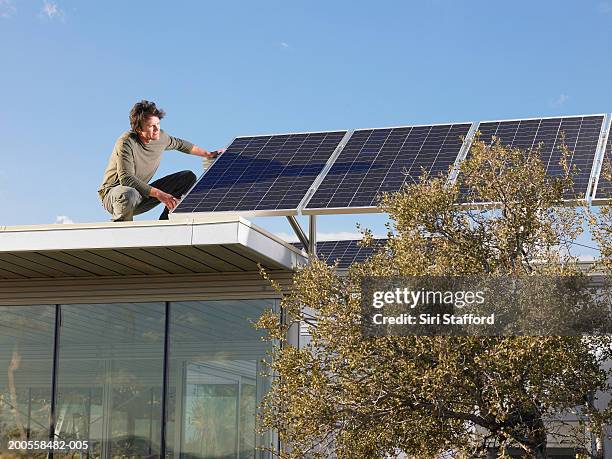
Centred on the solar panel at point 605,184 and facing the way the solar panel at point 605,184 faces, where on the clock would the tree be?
The tree is roughly at 2 o'clock from the solar panel.

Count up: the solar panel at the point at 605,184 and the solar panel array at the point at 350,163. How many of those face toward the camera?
2

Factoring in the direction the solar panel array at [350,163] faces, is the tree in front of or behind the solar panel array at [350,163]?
in front

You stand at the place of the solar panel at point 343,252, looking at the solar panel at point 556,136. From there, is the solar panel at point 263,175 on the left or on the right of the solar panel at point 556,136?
right

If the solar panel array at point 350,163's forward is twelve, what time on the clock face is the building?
The building is roughly at 3 o'clock from the solar panel array.

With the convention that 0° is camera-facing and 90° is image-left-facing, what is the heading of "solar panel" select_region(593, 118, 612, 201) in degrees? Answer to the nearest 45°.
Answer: approximately 0°

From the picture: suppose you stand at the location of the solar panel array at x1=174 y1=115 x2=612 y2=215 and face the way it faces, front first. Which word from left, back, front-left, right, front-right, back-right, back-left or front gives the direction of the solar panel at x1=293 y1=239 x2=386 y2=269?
back

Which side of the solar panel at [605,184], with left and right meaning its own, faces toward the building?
right

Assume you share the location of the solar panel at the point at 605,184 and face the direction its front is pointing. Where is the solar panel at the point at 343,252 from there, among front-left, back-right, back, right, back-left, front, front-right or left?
back-right
